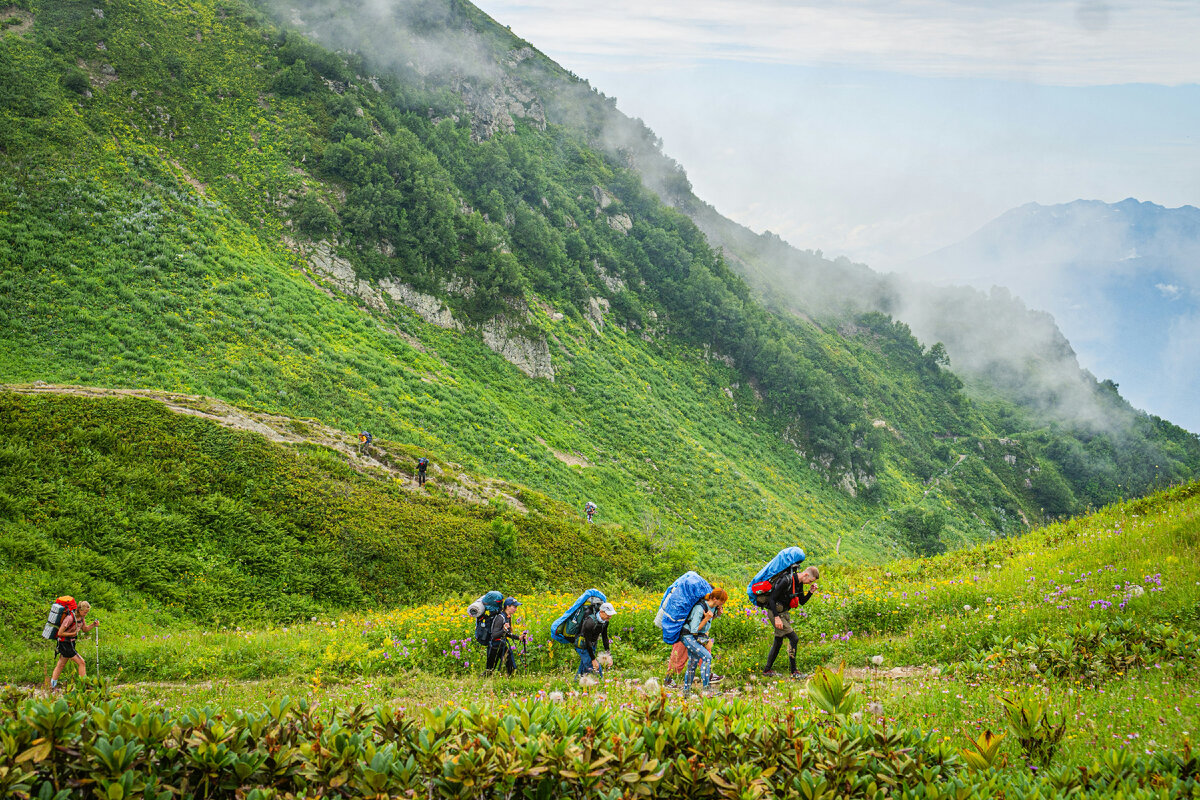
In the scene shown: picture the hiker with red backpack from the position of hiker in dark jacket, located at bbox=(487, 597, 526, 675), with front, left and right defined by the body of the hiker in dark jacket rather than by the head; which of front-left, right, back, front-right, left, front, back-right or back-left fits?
back

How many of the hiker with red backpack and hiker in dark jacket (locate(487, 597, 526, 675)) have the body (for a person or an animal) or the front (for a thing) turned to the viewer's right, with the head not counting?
2

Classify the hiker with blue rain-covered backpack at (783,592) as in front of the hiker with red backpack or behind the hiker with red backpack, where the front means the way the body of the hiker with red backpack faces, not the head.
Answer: in front

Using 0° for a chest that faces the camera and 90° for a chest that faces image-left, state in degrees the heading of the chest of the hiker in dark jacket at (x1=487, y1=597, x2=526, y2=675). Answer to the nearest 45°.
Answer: approximately 270°

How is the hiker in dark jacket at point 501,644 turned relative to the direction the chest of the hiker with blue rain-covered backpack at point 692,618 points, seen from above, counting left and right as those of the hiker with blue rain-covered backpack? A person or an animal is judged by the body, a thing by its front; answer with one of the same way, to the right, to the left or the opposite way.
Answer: the same way

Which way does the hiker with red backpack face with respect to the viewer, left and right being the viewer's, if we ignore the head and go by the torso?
facing to the right of the viewer

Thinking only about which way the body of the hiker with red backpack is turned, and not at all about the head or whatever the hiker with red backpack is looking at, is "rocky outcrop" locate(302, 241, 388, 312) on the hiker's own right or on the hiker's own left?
on the hiker's own left

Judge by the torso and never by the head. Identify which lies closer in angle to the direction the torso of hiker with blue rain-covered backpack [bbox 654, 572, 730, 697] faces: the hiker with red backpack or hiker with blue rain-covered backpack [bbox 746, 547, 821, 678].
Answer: the hiker with blue rain-covered backpack

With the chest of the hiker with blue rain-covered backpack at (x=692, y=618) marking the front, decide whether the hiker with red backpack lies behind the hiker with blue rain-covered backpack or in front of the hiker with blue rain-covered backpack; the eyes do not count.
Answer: behind

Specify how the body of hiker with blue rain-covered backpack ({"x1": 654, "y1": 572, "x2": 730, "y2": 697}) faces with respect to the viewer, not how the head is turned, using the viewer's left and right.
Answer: facing to the right of the viewer
